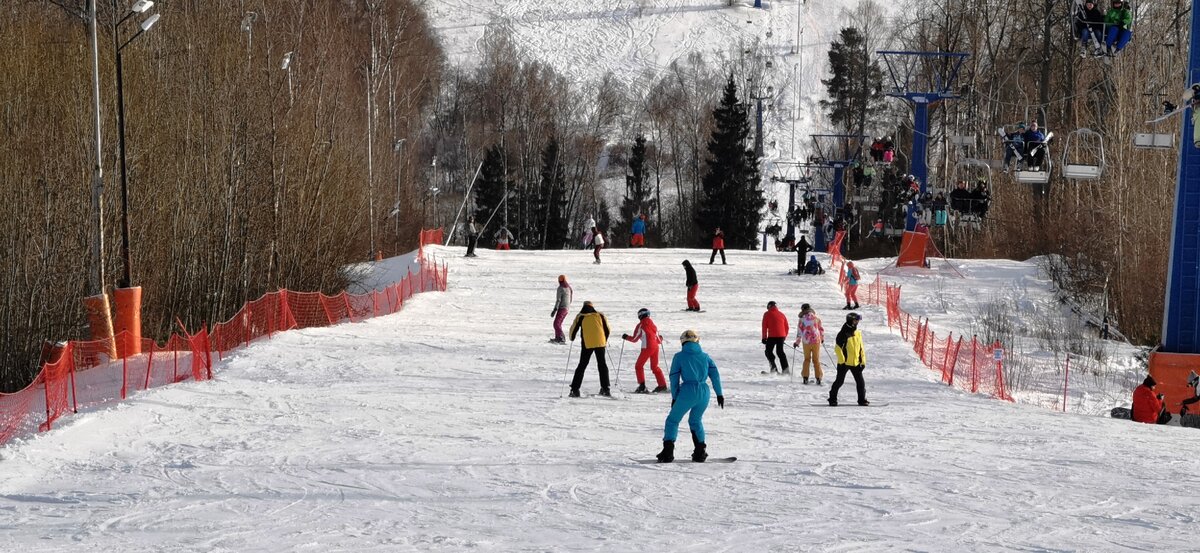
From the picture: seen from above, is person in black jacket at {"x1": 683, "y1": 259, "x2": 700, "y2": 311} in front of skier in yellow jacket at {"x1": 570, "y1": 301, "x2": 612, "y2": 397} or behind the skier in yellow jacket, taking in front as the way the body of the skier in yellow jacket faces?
in front

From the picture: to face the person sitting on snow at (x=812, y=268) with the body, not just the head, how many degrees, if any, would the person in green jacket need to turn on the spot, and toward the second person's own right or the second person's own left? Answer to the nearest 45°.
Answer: approximately 135° to the second person's own right

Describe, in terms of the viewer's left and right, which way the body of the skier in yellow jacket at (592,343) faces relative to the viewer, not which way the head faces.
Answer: facing away from the viewer

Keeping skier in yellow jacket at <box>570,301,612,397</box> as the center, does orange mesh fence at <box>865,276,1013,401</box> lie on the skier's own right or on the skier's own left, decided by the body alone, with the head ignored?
on the skier's own right

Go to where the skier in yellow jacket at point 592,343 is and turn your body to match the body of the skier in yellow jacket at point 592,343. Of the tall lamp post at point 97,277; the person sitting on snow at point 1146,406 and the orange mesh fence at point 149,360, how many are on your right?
1

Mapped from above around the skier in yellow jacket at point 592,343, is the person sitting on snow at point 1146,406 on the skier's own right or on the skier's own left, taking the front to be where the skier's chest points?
on the skier's own right
